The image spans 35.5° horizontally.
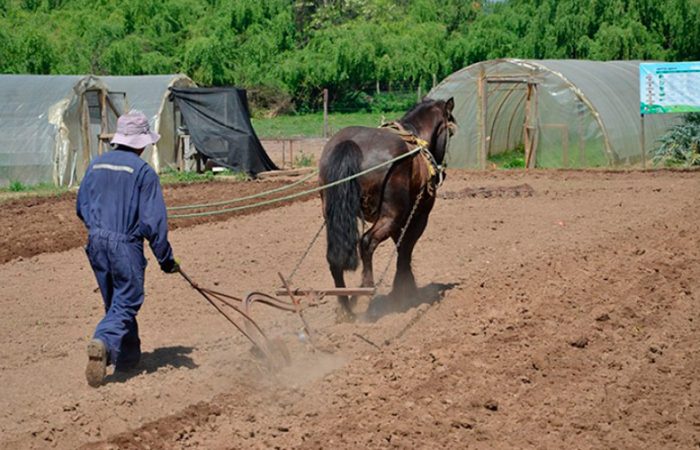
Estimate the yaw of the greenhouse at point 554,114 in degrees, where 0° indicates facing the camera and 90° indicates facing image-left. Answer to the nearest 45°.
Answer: approximately 45°

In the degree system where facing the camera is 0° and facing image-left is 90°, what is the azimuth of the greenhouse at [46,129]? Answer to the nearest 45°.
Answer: approximately 315°

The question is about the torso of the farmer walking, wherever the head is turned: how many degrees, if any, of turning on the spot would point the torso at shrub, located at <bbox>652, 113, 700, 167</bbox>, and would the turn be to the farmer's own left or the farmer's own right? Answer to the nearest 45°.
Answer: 0° — they already face it

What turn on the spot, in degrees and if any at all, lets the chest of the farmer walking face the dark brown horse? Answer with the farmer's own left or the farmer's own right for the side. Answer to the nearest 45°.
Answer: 0° — they already face it

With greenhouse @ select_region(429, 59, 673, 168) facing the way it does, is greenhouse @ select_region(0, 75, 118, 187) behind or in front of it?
in front

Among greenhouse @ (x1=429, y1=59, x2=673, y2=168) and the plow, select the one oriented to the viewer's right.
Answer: the plow

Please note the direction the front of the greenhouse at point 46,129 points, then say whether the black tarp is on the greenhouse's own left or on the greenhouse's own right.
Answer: on the greenhouse's own left

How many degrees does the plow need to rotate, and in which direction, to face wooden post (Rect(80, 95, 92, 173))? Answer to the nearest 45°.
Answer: approximately 90° to its left

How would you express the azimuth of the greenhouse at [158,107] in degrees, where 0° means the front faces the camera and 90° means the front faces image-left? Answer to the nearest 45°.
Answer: approximately 315°

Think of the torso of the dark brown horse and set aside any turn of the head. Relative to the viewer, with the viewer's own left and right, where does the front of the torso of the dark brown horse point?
facing away from the viewer and to the right of the viewer

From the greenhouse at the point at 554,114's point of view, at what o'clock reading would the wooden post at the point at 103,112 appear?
The wooden post is roughly at 1 o'clock from the greenhouse.

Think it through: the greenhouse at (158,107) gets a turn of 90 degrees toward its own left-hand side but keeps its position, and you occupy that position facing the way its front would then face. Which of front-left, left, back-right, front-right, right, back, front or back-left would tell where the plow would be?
back-right

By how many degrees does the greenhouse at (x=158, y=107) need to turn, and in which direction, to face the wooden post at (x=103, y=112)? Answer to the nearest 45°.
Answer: approximately 90° to its right

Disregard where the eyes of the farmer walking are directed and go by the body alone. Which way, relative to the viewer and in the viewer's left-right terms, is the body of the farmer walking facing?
facing away from the viewer and to the right of the viewer

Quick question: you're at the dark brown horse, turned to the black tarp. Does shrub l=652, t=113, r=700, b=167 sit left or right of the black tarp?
right

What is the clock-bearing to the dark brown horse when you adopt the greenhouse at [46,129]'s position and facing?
The dark brown horse is roughly at 1 o'clock from the greenhouse.
